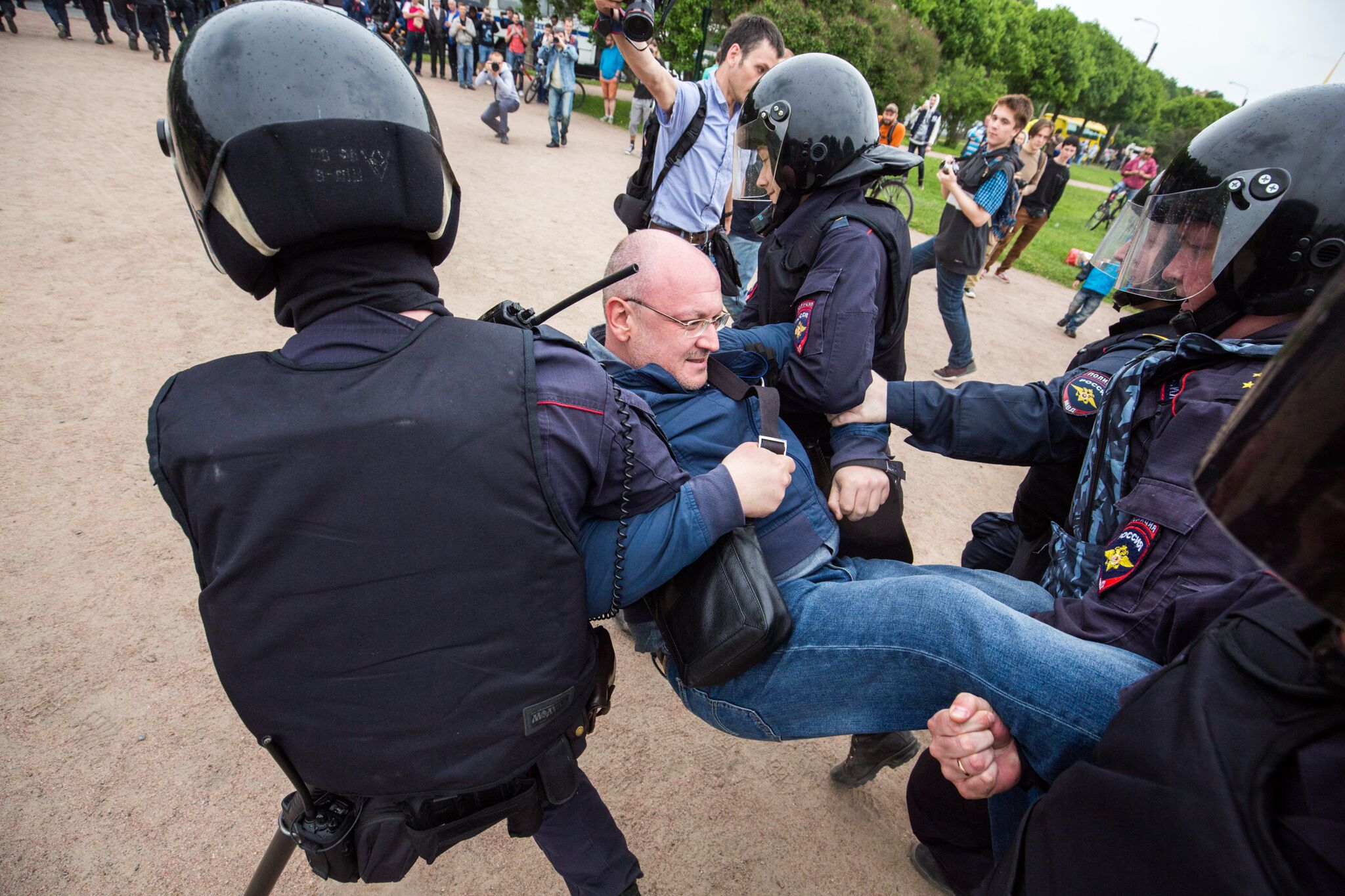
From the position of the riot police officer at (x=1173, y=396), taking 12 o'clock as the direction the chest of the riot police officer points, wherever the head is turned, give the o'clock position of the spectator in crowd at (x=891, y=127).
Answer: The spectator in crowd is roughly at 2 o'clock from the riot police officer.

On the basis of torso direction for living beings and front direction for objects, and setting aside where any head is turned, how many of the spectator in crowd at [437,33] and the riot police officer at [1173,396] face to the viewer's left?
1

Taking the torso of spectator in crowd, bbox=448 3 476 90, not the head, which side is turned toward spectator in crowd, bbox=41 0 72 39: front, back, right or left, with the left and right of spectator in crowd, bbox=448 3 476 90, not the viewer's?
right

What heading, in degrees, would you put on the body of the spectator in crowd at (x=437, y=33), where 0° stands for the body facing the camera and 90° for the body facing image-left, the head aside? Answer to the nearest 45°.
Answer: approximately 0°

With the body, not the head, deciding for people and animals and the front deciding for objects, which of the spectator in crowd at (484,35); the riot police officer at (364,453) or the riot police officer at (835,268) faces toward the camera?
the spectator in crowd

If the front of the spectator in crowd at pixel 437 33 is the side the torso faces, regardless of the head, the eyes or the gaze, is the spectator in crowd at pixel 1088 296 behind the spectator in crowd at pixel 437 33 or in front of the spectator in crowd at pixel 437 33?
in front

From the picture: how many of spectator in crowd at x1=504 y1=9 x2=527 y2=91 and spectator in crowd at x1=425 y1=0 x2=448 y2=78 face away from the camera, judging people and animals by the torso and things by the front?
0

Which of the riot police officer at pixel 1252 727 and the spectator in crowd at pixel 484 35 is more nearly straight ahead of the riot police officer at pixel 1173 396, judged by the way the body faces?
the spectator in crowd

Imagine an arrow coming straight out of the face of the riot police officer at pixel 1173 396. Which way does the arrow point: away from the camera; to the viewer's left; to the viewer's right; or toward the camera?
to the viewer's left

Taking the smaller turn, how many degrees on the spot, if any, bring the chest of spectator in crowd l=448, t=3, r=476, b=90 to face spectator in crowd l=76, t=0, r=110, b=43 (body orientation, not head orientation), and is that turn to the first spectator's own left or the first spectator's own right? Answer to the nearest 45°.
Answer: approximately 90° to the first spectator's own right

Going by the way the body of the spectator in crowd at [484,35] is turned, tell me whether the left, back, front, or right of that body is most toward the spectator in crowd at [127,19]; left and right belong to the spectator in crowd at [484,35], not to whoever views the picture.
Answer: right

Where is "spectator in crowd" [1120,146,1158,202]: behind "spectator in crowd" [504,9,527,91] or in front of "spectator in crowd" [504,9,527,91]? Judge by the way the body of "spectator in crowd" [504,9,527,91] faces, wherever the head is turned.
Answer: in front

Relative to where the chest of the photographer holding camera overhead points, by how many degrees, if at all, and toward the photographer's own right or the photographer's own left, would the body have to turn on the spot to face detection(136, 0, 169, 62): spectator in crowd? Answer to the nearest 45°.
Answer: approximately 180°

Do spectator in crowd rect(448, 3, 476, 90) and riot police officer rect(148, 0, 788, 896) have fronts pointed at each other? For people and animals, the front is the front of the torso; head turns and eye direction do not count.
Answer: yes

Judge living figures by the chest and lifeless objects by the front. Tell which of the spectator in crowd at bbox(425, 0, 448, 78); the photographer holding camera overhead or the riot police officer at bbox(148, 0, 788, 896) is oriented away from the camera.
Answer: the riot police officer
